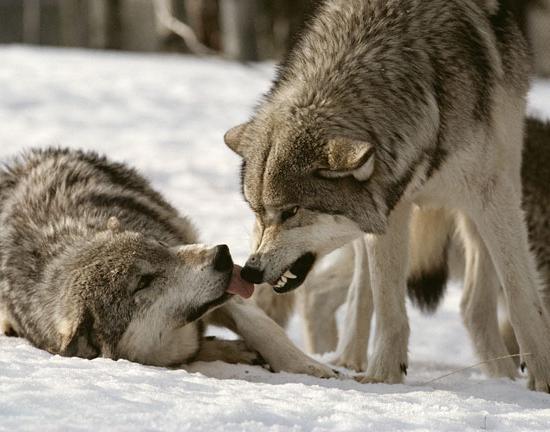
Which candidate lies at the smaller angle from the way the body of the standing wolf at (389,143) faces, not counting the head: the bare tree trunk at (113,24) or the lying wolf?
the lying wolf

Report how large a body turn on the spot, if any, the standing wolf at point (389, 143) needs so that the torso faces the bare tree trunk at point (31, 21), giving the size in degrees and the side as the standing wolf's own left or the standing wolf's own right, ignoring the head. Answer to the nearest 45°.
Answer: approximately 90° to the standing wolf's own right

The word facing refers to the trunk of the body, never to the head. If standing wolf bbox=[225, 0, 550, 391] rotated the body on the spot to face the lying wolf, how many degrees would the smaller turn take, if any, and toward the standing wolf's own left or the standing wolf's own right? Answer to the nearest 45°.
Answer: approximately 45° to the standing wolf's own right

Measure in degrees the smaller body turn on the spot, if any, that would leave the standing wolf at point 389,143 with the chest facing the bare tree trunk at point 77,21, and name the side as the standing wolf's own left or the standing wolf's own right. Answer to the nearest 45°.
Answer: approximately 90° to the standing wolf's own right

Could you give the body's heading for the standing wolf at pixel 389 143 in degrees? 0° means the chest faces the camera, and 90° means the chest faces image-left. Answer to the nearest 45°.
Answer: approximately 45°

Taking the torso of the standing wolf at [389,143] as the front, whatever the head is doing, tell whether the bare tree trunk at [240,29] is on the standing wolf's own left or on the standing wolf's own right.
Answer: on the standing wolf's own right

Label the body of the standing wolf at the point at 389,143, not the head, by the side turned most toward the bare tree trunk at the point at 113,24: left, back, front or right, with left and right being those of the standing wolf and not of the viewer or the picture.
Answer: right
